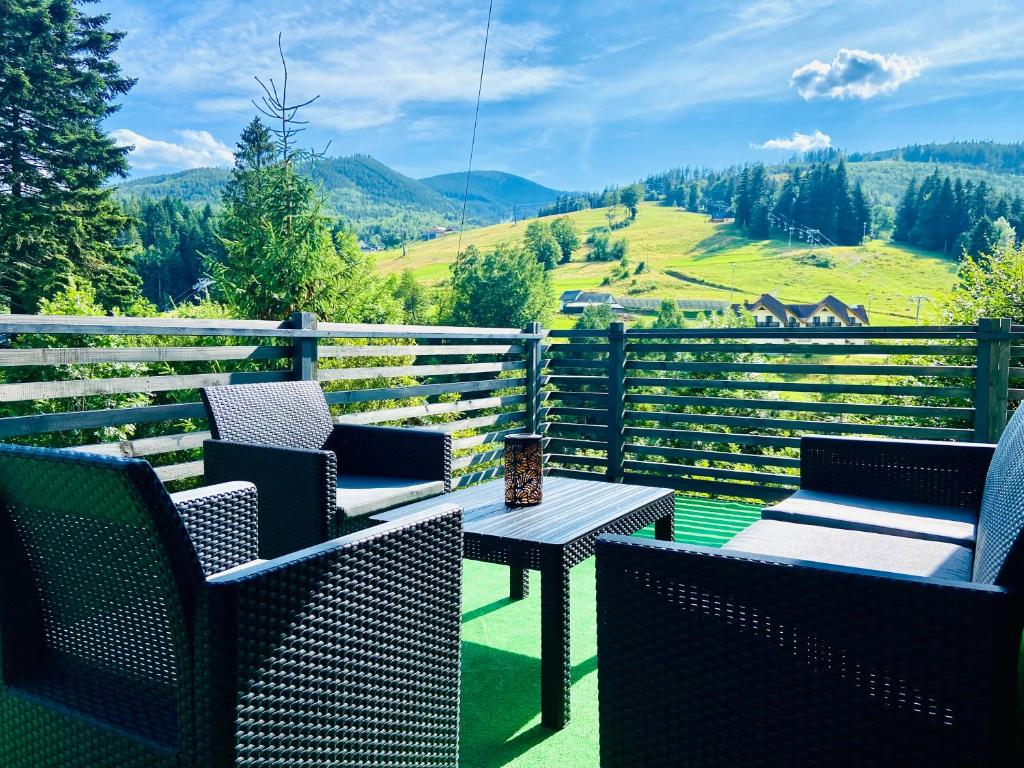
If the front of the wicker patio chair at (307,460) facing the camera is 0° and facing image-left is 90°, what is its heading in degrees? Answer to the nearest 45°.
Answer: approximately 315°

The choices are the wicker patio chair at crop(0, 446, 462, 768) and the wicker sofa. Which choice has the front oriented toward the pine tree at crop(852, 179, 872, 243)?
the wicker patio chair

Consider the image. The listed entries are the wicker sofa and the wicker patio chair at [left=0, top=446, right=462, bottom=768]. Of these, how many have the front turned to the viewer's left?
1

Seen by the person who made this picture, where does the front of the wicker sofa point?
facing to the left of the viewer

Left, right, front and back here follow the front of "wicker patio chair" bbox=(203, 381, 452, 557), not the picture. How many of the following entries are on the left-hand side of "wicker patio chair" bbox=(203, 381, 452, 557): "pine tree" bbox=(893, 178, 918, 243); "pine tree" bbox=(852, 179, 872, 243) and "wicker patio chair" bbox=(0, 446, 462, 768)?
2

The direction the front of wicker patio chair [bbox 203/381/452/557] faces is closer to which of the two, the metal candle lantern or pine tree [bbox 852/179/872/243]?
the metal candle lantern

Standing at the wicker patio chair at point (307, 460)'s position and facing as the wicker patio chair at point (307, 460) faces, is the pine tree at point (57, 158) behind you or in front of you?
behind

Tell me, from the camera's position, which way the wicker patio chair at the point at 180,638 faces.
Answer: facing away from the viewer and to the right of the viewer

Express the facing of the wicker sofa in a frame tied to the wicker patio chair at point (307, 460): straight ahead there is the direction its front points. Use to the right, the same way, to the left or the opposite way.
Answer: the opposite way

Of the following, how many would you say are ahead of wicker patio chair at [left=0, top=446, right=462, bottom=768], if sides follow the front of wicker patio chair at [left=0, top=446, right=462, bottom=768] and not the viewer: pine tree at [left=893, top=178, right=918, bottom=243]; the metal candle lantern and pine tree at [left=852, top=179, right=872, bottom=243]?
3

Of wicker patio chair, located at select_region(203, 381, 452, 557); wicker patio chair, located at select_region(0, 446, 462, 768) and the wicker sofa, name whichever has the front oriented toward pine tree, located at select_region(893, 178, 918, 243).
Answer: wicker patio chair, located at select_region(0, 446, 462, 768)

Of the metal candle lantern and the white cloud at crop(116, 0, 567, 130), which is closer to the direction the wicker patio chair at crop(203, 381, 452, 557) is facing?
the metal candle lantern

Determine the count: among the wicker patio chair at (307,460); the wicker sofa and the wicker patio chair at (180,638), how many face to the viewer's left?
1
